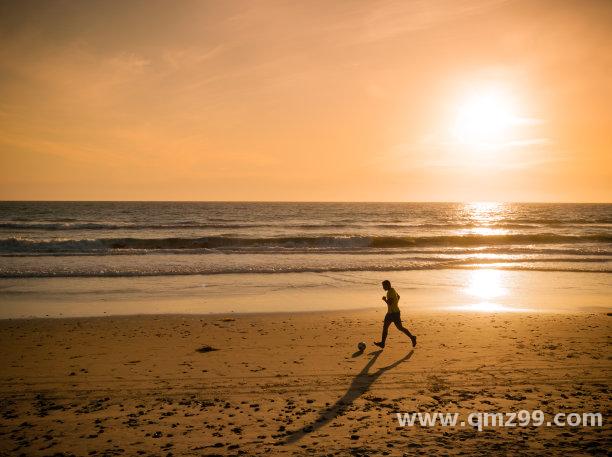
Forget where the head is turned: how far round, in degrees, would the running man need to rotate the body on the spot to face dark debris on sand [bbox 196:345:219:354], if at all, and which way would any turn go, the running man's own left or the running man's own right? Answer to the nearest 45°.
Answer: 0° — they already face it

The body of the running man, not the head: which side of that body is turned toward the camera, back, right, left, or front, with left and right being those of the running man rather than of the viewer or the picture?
left
